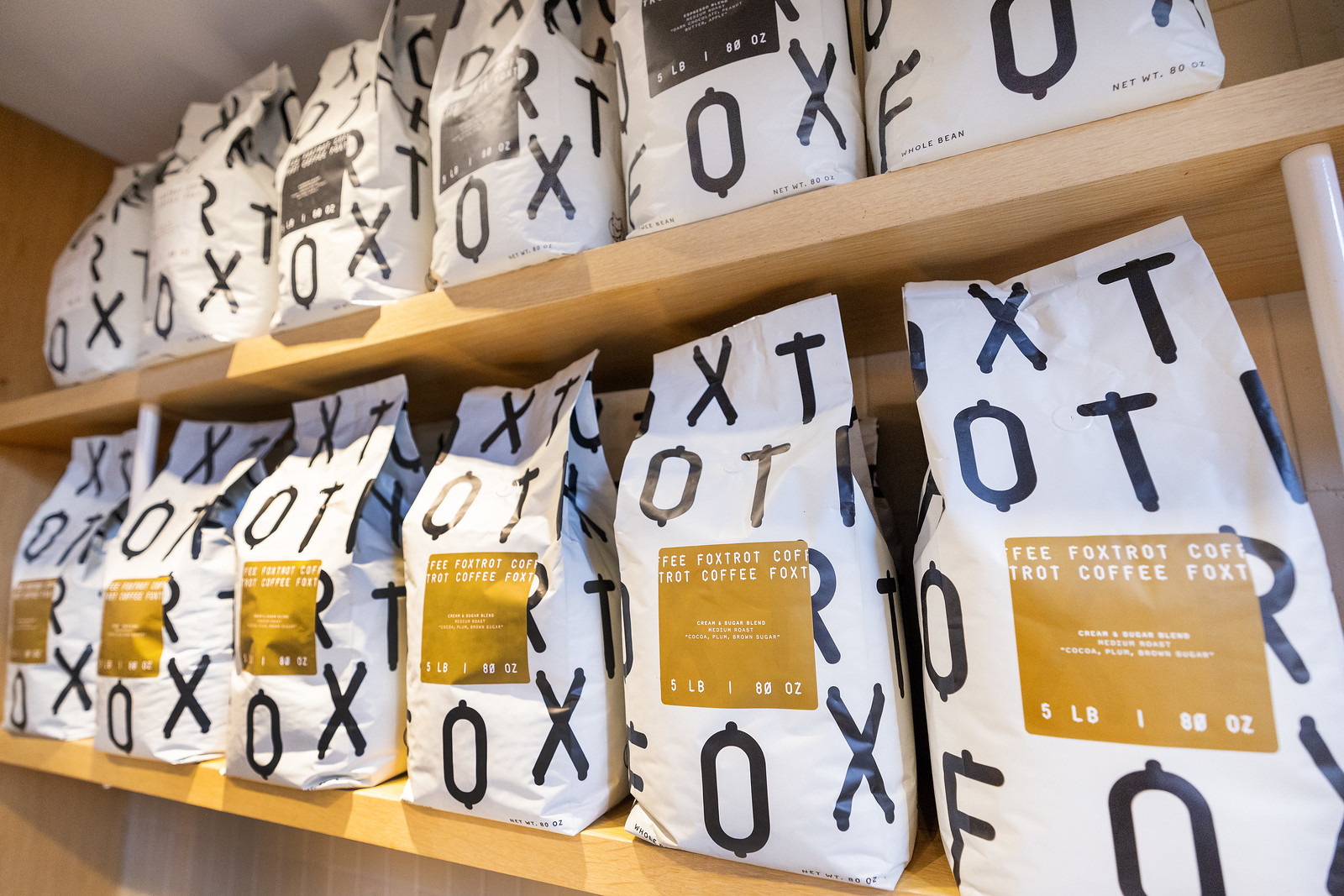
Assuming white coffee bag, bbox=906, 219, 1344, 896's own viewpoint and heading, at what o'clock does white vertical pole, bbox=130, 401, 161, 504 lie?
The white vertical pole is roughly at 3 o'clock from the white coffee bag.

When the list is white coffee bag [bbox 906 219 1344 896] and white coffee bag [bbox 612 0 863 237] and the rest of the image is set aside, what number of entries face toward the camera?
2

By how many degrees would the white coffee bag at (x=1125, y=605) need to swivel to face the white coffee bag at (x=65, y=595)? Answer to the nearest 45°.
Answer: approximately 90° to its right
